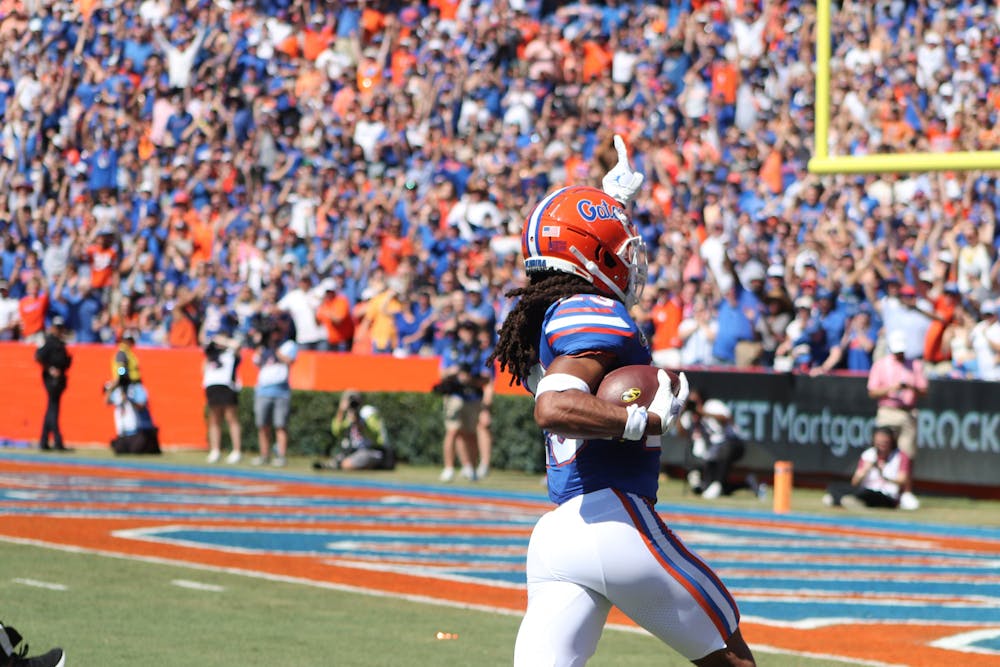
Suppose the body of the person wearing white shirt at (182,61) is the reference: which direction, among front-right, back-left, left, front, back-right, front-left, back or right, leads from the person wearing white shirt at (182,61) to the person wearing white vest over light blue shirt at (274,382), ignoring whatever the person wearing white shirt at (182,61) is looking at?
front

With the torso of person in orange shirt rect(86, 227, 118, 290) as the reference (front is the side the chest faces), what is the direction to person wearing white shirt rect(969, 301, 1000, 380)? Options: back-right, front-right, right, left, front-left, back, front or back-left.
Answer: front-left

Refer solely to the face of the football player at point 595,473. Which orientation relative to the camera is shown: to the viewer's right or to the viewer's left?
to the viewer's right

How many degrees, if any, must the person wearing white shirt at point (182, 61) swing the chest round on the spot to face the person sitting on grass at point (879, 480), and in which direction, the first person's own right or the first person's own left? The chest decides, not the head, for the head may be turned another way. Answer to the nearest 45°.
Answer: approximately 45° to the first person's own left

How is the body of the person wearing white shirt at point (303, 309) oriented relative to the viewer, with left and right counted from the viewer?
facing the viewer

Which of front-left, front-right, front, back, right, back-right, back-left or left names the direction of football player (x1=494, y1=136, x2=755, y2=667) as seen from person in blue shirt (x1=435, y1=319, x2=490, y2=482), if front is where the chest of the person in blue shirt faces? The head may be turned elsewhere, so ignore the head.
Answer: front

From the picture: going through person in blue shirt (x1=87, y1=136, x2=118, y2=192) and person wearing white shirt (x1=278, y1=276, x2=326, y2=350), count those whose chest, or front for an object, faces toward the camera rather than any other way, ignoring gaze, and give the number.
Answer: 2

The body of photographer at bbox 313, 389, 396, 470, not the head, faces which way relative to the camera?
toward the camera

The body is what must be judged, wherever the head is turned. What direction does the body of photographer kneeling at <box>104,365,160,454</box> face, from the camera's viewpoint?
toward the camera

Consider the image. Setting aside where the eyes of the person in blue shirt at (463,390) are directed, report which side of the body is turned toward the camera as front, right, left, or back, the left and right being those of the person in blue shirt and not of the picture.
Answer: front

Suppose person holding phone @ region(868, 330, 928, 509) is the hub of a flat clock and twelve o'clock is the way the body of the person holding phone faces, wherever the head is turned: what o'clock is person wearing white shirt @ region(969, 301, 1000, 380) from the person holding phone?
The person wearing white shirt is roughly at 8 o'clock from the person holding phone.

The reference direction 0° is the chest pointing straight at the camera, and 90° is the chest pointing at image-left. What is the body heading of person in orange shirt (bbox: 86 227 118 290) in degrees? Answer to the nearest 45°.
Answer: approximately 0°
